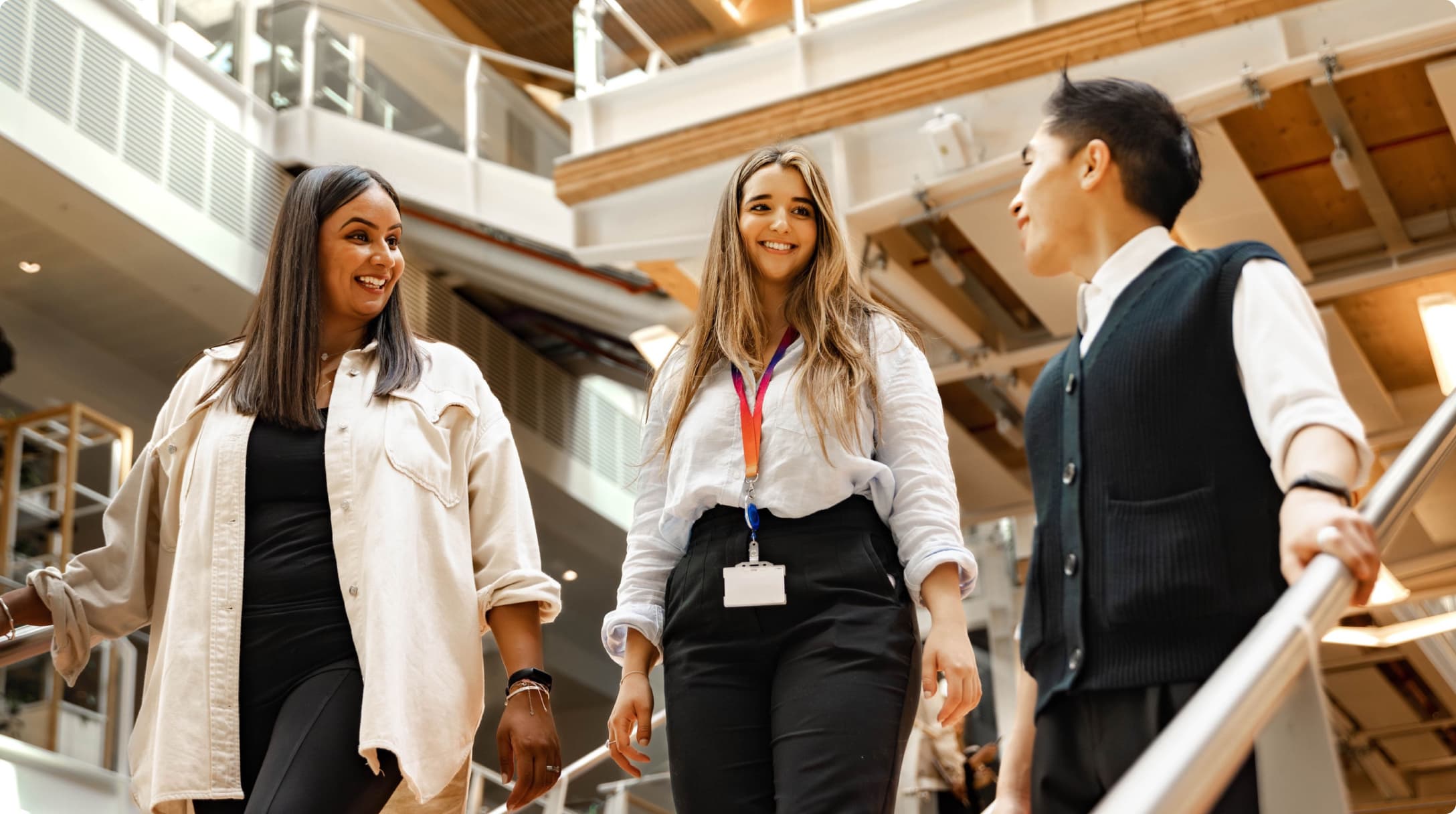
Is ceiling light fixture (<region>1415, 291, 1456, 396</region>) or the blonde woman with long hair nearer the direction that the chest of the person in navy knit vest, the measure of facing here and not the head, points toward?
the blonde woman with long hair

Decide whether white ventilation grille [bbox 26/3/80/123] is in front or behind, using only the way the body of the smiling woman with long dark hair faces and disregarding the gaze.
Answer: behind

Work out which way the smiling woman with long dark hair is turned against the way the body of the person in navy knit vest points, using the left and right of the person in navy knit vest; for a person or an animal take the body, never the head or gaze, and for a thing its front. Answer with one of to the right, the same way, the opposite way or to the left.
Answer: to the left

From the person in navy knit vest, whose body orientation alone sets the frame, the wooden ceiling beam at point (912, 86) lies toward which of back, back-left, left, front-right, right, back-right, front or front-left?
back-right

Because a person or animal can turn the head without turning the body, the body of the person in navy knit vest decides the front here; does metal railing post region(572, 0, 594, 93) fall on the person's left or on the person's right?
on the person's right

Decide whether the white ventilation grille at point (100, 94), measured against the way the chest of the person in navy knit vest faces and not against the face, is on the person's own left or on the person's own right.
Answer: on the person's own right

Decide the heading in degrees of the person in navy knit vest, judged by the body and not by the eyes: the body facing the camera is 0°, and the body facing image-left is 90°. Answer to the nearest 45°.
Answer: approximately 45°

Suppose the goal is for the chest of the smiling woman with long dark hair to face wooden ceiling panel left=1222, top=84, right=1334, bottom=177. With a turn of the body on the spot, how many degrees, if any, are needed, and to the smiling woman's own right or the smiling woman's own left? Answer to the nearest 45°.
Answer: approximately 135° to the smiling woman's own left

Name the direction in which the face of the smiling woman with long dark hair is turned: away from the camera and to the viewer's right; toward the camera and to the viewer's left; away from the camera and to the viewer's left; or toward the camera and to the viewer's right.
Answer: toward the camera and to the viewer's right

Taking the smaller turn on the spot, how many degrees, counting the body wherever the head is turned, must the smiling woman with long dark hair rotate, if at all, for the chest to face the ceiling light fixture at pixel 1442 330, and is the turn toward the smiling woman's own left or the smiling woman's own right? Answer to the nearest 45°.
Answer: approximately 135° to the smiling woman's own left

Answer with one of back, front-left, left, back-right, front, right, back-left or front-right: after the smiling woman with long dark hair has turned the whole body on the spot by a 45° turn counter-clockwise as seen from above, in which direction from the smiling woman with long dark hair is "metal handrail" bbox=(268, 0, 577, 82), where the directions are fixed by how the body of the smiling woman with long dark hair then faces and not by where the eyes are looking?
back-left

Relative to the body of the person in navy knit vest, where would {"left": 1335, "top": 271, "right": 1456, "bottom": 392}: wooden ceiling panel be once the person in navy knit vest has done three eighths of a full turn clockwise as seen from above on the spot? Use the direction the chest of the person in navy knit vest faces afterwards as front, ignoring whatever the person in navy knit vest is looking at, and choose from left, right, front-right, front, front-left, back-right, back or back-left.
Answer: front

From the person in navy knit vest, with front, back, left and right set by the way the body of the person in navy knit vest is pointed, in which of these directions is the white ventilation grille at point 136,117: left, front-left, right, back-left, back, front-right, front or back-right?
right
